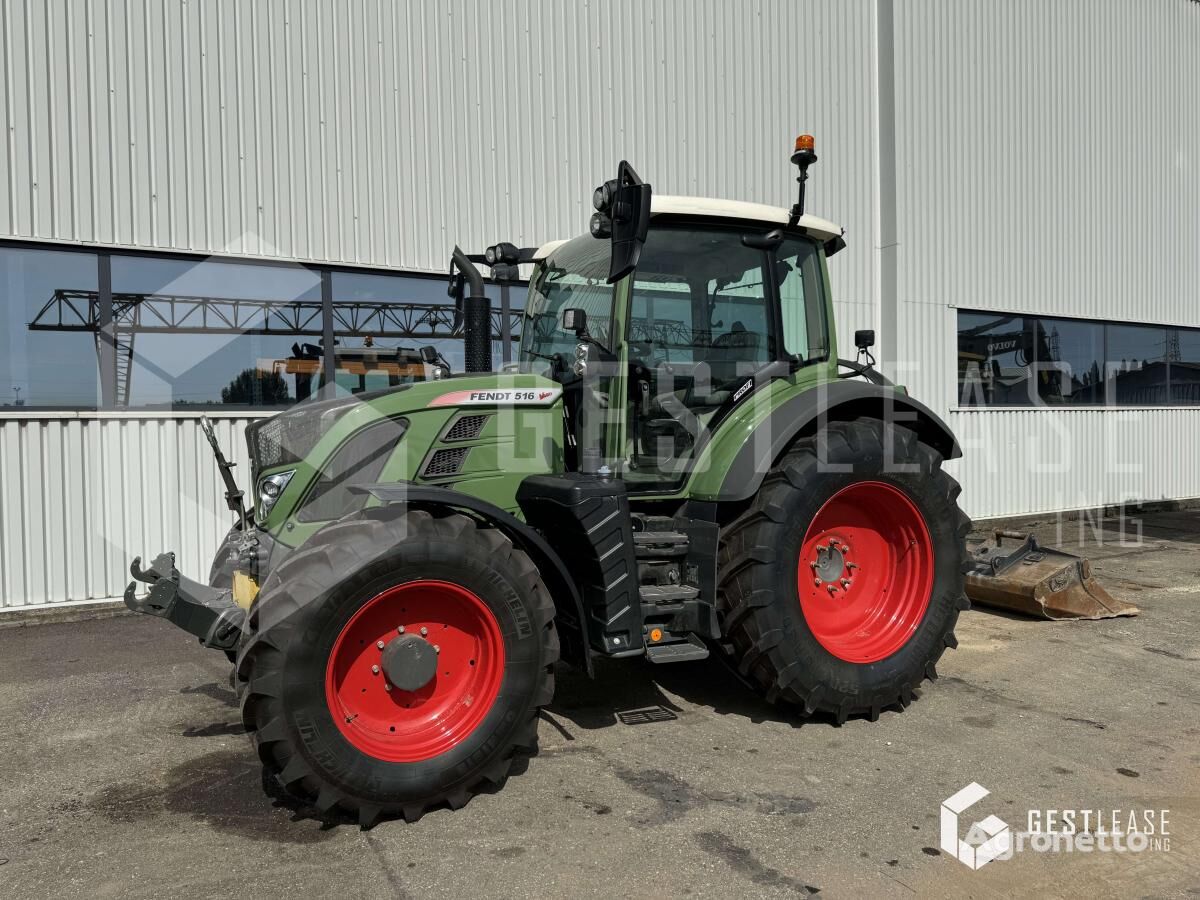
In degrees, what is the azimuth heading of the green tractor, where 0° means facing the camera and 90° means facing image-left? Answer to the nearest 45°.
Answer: approximately 45°

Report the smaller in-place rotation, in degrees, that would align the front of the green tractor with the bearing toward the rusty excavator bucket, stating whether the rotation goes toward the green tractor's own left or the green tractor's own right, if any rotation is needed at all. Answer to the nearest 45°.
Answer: approximately 180°
